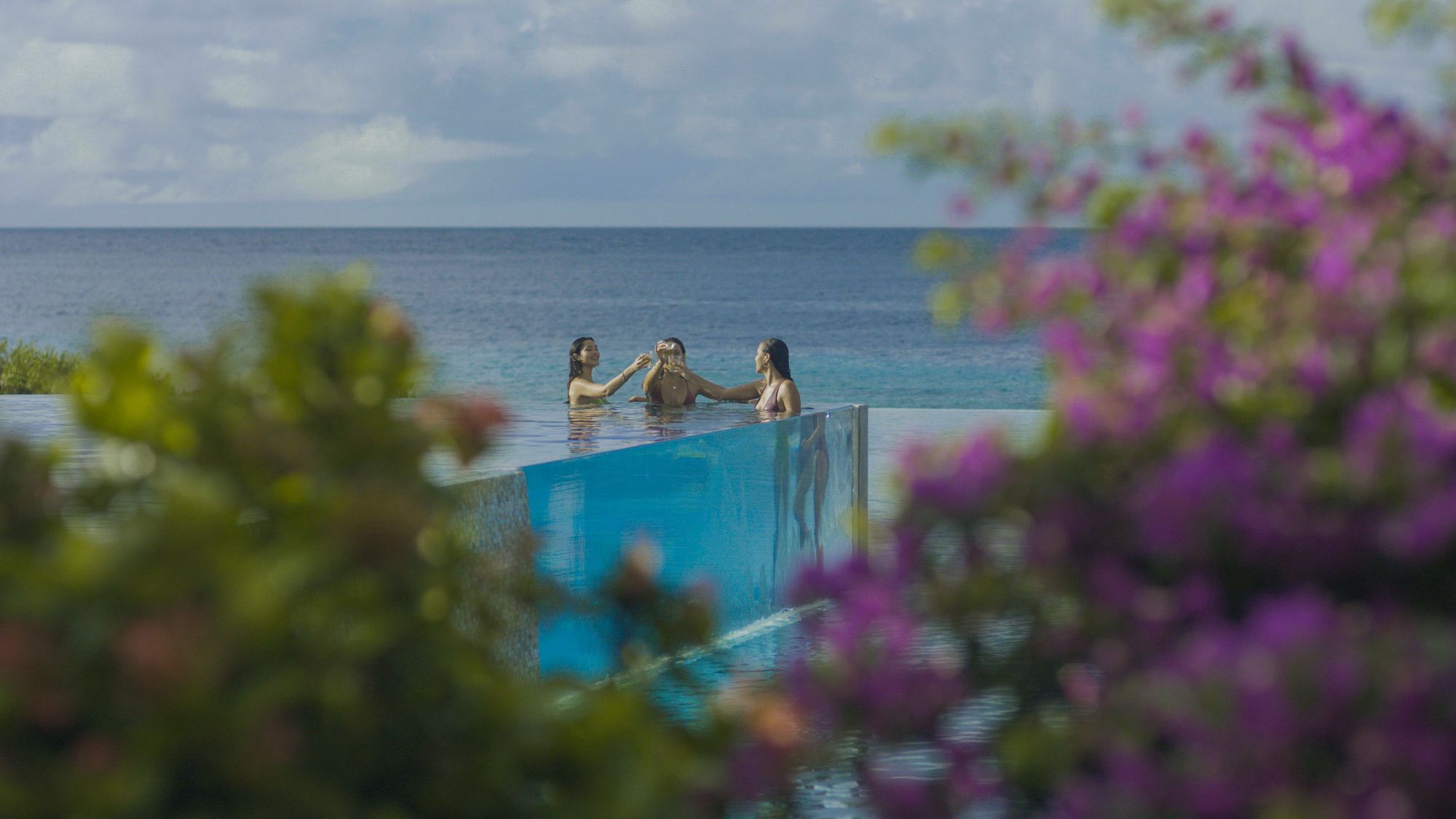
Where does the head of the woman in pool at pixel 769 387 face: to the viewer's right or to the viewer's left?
to the viewer's left

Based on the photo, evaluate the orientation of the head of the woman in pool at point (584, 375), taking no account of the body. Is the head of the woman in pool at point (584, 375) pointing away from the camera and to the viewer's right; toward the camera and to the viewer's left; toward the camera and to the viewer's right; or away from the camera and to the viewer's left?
toward the camera and to the viewer's right

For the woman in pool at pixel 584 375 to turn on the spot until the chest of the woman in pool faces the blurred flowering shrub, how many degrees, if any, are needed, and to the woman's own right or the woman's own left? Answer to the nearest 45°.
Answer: approximately 90° to the woman's own right

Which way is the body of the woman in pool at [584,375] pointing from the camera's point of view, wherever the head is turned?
to the viewer's right

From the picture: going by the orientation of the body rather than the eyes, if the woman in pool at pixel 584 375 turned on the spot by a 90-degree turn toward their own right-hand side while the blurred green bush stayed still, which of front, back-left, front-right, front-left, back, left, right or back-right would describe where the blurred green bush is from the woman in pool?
front
